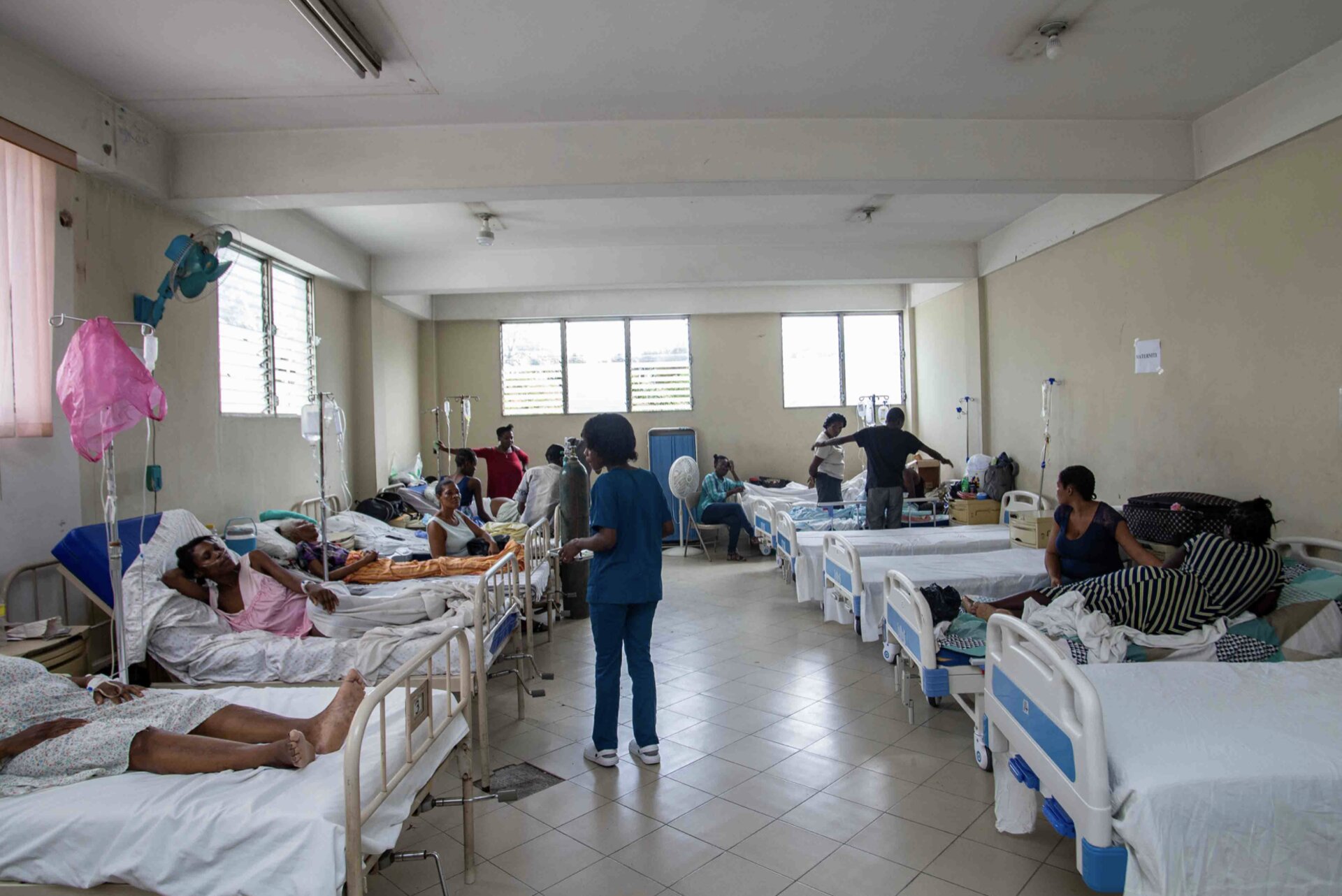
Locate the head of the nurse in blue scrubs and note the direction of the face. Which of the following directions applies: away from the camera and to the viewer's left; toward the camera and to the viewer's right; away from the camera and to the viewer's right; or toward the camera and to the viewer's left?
away from the camera and to the viewer's left

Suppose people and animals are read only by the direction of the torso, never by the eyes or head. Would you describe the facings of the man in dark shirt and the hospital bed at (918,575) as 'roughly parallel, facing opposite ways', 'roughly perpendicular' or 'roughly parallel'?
roughly perpendicular

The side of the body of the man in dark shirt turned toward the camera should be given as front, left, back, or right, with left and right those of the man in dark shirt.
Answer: back

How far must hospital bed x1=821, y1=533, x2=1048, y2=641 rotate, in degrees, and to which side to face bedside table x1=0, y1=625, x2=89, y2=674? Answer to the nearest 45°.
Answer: approximately 45° to its left

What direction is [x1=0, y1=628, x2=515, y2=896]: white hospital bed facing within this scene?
to the viewer's right

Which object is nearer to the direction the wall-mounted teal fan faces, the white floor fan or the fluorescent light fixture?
the fluorescent light fixture

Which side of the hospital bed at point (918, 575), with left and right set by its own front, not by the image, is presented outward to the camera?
left

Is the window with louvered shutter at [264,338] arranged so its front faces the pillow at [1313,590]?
yes

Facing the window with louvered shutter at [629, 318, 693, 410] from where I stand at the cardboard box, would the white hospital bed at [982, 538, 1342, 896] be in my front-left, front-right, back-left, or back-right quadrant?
back-left

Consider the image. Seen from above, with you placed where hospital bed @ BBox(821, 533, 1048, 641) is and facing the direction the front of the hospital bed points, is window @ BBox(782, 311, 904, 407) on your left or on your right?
on your right

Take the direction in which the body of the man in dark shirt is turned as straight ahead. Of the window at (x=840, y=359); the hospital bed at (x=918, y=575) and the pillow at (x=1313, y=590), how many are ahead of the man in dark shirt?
1

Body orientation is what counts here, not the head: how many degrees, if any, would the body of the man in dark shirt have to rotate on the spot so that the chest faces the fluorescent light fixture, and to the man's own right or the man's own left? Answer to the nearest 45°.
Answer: approximately 135° to the man's own left
